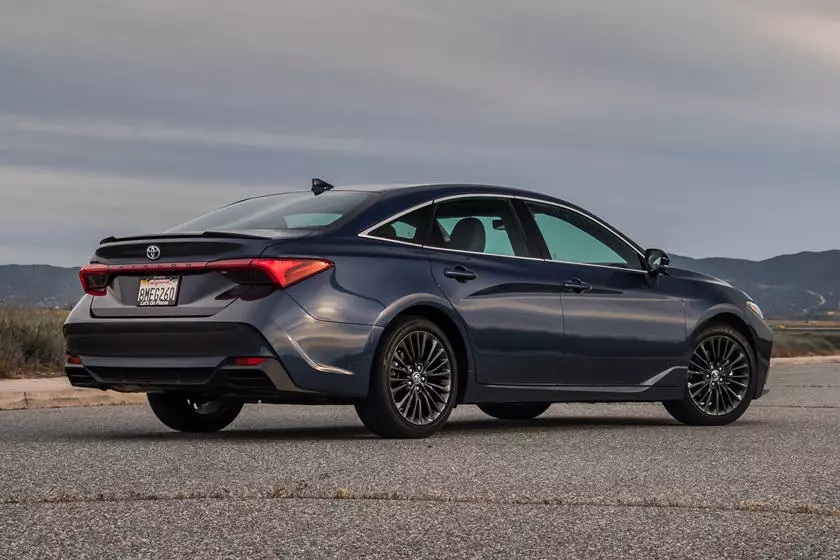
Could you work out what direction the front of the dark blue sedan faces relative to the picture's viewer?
facing away from the viewer and to the right of the viewer
